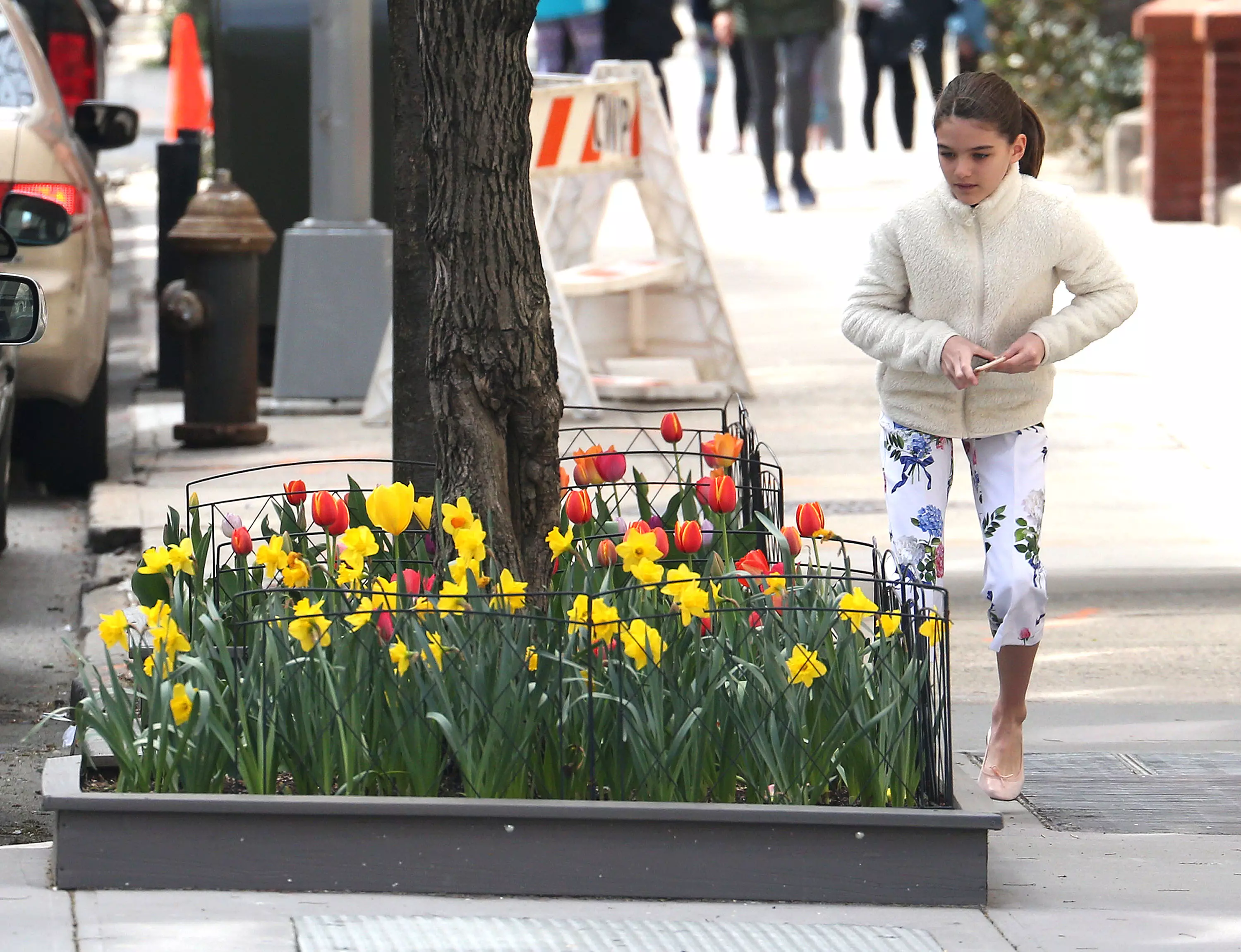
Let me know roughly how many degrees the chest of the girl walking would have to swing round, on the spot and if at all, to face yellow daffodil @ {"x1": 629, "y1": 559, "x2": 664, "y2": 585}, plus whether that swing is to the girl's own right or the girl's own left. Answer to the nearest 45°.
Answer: approximately 45° to the girl's own right

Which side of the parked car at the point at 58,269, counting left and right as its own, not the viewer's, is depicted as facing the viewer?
back

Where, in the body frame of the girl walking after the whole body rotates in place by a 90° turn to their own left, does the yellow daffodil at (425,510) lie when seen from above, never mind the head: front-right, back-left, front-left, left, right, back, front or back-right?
back

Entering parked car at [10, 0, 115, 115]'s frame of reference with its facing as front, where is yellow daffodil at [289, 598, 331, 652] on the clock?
The yellow daffodil is roughly at 6 o'clock from the parked car.

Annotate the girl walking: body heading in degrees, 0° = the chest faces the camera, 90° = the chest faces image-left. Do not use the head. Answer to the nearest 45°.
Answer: approximately 0°

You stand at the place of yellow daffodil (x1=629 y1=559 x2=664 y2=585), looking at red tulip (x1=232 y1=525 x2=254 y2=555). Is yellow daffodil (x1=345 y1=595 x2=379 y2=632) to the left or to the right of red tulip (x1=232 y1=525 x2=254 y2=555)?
left

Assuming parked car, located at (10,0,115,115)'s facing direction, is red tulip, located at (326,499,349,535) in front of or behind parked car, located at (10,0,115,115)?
behind

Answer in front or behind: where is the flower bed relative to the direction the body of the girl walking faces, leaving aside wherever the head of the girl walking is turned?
in front

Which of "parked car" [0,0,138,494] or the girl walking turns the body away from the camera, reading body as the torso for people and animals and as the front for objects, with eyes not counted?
the parked car

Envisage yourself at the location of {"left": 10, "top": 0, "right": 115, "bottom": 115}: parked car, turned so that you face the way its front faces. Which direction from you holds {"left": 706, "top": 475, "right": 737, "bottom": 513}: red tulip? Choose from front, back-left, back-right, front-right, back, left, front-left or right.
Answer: back

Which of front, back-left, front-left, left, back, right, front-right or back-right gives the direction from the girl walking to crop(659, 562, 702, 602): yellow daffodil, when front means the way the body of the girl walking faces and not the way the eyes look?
front-right

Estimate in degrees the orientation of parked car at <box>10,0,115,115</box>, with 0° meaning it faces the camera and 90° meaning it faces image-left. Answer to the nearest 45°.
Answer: approximately 180°
